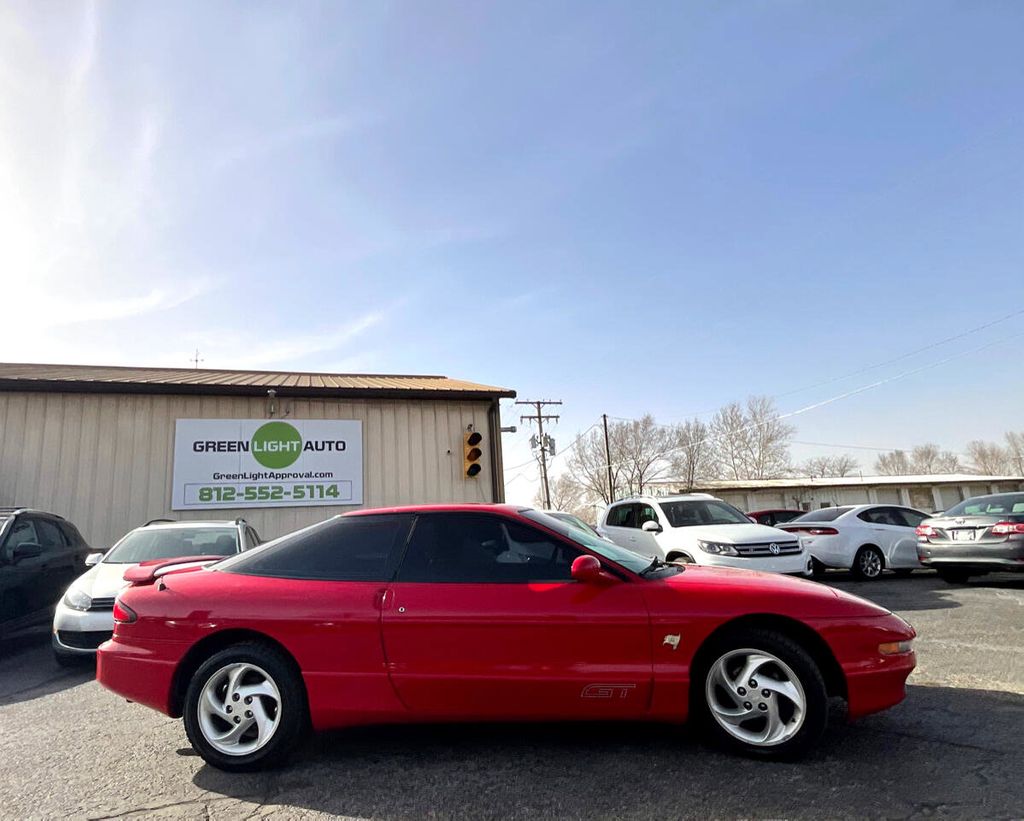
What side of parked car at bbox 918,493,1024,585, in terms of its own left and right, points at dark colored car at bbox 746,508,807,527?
left

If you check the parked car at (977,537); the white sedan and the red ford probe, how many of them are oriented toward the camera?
0

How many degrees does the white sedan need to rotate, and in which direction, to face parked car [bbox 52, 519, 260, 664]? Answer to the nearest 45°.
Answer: approximately 180°

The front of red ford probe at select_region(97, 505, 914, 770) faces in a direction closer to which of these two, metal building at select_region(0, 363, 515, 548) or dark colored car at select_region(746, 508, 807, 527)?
the dark colored car

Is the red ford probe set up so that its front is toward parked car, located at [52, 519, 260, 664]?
no

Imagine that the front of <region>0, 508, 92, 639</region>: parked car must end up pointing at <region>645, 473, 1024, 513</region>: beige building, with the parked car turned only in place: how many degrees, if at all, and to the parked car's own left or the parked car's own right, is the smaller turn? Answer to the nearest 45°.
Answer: approximately 135° to the parked car's own left

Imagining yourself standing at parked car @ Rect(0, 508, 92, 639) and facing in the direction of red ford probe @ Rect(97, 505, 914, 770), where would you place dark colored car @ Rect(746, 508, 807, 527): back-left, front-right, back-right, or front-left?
front-left

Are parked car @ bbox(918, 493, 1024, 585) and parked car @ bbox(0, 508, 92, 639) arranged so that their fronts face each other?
no

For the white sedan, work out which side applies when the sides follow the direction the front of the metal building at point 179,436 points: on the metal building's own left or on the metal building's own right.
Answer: on the metal building's own left

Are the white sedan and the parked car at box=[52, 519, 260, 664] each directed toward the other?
no

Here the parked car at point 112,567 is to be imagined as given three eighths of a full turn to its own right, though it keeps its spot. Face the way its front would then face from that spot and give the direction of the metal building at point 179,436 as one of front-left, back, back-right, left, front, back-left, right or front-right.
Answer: front

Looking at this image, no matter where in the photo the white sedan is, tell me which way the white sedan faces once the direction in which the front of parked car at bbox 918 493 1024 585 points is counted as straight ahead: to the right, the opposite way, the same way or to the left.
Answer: the same way

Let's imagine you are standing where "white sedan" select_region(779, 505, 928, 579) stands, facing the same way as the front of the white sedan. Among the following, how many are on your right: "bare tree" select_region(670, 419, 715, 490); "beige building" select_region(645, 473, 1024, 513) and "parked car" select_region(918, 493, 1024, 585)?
1

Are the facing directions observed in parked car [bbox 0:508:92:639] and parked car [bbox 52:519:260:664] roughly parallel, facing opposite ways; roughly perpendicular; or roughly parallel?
roughly parallel

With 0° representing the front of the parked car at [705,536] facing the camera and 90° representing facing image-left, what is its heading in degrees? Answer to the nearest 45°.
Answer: approximately 315°

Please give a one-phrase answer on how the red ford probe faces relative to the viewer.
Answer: facing to the right of the viewer

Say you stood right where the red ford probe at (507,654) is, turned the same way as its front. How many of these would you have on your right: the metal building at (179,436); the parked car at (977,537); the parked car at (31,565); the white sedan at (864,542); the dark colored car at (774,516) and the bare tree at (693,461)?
0

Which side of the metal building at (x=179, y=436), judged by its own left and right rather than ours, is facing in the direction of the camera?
front

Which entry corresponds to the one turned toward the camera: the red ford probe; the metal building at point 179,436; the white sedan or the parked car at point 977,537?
the metal building

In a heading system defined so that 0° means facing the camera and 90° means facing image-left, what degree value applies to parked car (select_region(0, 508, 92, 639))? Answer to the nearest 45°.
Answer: approximately 45°

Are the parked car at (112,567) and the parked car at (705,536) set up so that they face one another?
no

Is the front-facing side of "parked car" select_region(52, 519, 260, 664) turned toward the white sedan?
no
